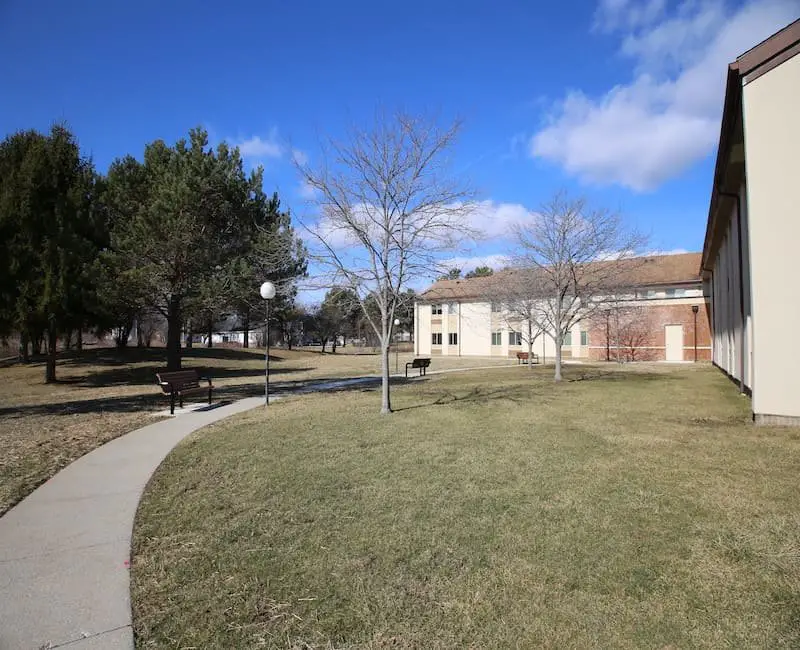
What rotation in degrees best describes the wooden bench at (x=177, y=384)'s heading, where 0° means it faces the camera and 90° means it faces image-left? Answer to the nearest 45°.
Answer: approximately 315°

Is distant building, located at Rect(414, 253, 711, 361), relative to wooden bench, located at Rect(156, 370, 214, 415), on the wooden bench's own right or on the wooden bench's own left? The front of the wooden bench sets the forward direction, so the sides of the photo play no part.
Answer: on the wooden bench's own left

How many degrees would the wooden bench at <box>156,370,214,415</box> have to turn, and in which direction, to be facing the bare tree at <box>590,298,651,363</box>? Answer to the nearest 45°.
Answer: approximately 90° to its left

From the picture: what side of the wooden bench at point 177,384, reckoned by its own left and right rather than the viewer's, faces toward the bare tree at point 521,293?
left
